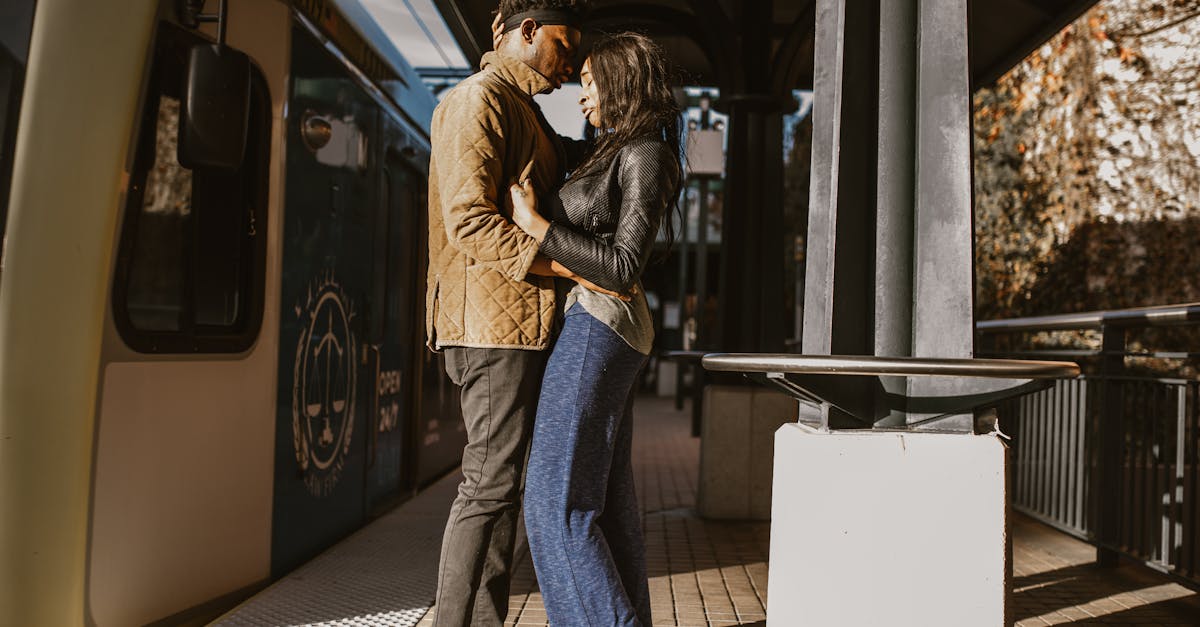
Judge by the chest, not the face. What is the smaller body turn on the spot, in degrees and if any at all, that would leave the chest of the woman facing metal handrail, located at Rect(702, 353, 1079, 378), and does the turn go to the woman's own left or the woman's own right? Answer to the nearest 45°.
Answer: approximately 135° to the woman's own left

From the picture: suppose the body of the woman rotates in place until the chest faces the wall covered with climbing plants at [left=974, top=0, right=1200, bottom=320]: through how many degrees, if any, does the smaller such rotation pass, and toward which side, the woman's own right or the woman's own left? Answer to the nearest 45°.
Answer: approximately 135° to the woman's own right

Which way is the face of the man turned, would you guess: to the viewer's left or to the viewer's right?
to the viewer's right

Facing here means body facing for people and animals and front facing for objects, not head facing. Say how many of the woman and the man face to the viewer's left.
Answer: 1

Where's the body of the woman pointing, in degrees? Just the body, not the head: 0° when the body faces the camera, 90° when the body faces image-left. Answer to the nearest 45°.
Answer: approximately 90°

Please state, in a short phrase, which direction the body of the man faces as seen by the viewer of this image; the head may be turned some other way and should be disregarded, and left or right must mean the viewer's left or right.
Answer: facing to the right of the viewer

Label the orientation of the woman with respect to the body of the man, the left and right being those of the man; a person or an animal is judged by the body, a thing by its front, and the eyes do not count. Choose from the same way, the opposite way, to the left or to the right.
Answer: the opposite way

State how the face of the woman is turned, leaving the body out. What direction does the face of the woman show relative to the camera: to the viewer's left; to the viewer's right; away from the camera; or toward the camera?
to the viewer's left

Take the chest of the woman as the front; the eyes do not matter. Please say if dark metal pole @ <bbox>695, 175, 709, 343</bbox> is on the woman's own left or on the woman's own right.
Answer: on the woman's own right

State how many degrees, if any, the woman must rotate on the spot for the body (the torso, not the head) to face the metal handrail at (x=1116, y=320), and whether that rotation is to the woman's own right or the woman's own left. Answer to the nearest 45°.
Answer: approximately 135° to the woman's own right
